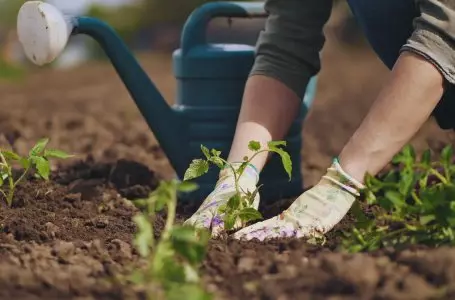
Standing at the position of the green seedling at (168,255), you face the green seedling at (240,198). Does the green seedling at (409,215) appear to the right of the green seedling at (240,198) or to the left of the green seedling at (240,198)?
right

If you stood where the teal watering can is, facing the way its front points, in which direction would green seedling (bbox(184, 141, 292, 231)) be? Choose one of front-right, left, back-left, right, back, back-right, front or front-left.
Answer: left

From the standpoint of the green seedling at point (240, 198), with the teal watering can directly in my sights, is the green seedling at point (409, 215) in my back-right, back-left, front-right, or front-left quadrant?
back-right

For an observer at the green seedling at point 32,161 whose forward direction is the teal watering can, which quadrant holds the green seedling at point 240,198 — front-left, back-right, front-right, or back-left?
front-right

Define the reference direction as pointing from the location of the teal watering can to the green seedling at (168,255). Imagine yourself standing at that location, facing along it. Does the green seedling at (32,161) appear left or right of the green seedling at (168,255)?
right

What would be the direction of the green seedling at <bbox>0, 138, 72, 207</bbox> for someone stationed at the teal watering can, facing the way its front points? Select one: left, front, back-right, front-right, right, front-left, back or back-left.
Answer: front-left

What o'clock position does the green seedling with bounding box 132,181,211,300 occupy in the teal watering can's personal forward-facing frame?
The green seedling is roughly at 9 o'clock from the teal watering can.

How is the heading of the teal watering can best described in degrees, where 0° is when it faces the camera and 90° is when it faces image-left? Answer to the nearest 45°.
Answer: approximately 90°

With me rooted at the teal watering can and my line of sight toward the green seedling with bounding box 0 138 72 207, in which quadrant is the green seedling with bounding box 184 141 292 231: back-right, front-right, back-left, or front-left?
front-left

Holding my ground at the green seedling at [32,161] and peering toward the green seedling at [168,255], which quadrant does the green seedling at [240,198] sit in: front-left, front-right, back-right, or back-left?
front-left
